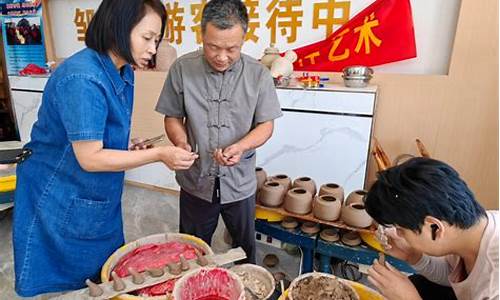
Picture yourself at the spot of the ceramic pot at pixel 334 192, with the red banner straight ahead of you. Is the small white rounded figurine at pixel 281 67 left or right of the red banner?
left

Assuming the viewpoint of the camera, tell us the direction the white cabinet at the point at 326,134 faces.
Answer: facing the viewer

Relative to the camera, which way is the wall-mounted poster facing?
toward the camera

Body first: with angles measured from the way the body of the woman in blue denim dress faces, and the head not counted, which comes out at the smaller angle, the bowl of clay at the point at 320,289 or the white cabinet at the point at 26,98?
the bowl of clay

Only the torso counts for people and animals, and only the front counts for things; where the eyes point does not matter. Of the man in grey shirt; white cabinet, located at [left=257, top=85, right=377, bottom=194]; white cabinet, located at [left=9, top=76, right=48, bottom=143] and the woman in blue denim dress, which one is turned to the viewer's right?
the woman in blue denim dress

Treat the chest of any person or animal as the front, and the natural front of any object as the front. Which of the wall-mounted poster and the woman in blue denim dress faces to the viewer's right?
the woman in blue denim dress

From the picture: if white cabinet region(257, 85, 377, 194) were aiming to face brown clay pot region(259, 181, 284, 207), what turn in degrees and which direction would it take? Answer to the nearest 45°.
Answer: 0° — it already faces it

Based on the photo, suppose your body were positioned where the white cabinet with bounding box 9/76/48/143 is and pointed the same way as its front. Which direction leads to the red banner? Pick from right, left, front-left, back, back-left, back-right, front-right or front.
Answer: front-left

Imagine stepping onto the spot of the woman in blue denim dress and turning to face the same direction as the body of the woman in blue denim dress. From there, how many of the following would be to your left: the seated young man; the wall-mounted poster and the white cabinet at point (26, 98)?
2

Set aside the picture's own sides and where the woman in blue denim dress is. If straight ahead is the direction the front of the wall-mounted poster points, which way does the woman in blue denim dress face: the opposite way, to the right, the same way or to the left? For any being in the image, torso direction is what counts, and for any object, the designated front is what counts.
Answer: to the left

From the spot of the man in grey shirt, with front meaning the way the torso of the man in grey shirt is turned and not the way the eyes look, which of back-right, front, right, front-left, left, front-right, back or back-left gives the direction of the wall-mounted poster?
back-right

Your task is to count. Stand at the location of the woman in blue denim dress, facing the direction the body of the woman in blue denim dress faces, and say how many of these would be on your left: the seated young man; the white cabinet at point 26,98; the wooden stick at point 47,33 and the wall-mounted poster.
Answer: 3
